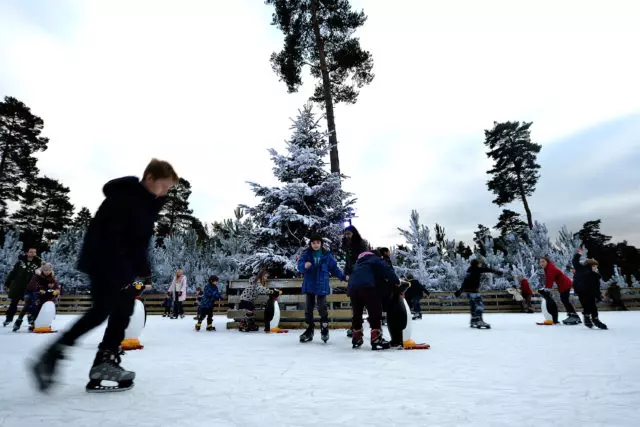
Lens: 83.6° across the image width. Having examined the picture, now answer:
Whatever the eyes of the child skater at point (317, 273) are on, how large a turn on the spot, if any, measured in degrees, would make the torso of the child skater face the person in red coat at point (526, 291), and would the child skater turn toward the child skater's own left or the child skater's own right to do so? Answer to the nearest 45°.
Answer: approximately 135° to the child skater's own left

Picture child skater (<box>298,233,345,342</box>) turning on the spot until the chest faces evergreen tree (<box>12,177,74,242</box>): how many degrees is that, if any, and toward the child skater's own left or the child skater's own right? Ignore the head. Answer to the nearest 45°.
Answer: approximately 135° to the child skater's own right

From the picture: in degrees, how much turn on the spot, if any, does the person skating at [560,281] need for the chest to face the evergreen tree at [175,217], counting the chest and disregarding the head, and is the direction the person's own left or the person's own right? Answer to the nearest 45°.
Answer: approximately 45° to the person's own right

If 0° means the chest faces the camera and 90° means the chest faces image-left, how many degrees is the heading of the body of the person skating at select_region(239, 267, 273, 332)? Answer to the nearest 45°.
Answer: approximately 270°

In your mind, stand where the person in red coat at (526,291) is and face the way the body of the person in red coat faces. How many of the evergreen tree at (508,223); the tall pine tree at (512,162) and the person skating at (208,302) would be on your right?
2

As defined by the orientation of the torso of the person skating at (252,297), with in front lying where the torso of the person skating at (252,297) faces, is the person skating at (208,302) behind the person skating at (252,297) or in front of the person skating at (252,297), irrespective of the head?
behind

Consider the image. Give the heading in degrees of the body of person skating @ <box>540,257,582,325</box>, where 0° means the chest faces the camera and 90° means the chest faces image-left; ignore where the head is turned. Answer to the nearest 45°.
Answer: approximately 90°
